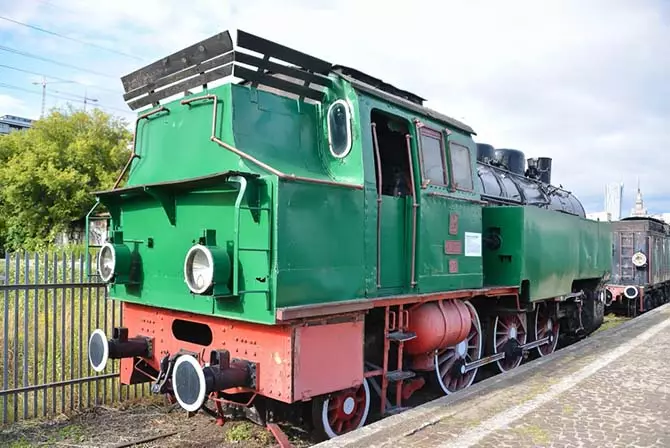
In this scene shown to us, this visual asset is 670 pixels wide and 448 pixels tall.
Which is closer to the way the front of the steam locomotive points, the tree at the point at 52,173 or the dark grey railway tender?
the dark grey railway tender

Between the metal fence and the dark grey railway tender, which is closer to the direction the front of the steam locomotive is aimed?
the dark grey railway tender

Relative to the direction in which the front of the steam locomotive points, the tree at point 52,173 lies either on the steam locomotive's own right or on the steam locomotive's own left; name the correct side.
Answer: on the steam locomotive's own left

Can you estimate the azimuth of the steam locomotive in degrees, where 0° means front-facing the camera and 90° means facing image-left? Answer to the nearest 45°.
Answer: approximately 225°

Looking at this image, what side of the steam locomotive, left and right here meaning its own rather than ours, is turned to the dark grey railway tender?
front
